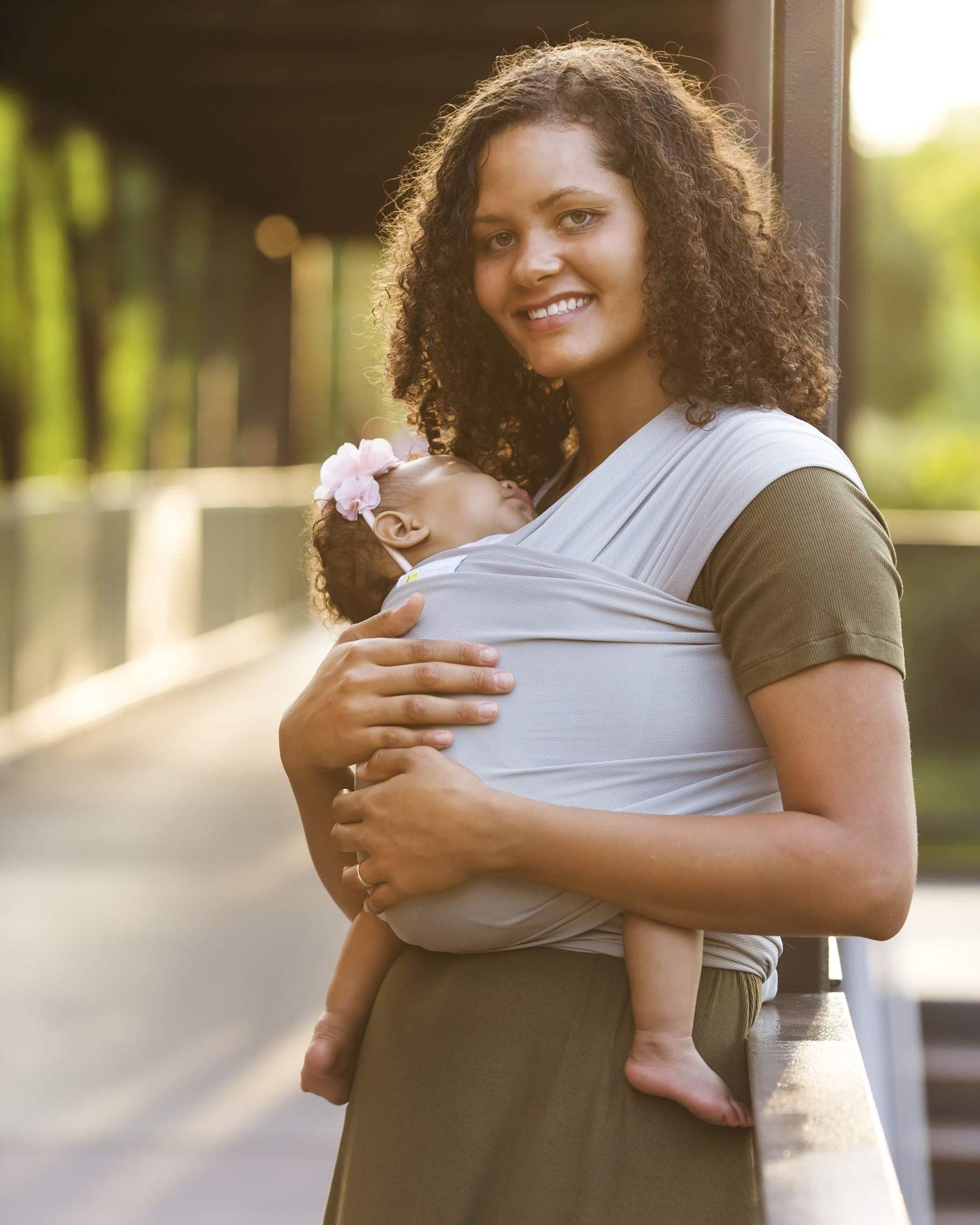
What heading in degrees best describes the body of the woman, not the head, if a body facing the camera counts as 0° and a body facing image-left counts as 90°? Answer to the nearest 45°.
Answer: approximately 45°
